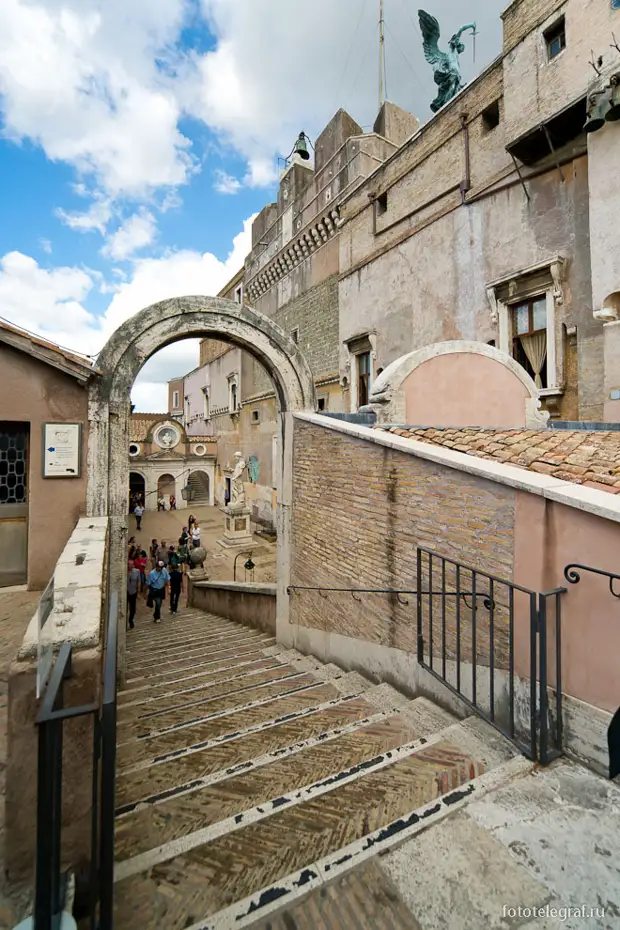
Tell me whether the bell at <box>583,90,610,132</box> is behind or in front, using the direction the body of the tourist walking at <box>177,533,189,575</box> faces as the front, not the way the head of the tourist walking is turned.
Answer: behind

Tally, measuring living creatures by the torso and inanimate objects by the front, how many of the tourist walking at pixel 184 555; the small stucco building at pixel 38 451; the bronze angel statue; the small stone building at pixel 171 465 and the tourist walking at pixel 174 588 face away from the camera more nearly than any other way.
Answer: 2

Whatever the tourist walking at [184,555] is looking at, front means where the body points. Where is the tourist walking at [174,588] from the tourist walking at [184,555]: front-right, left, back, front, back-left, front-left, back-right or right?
front

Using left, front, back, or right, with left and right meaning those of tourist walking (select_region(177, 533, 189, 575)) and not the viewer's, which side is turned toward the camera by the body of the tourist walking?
back
